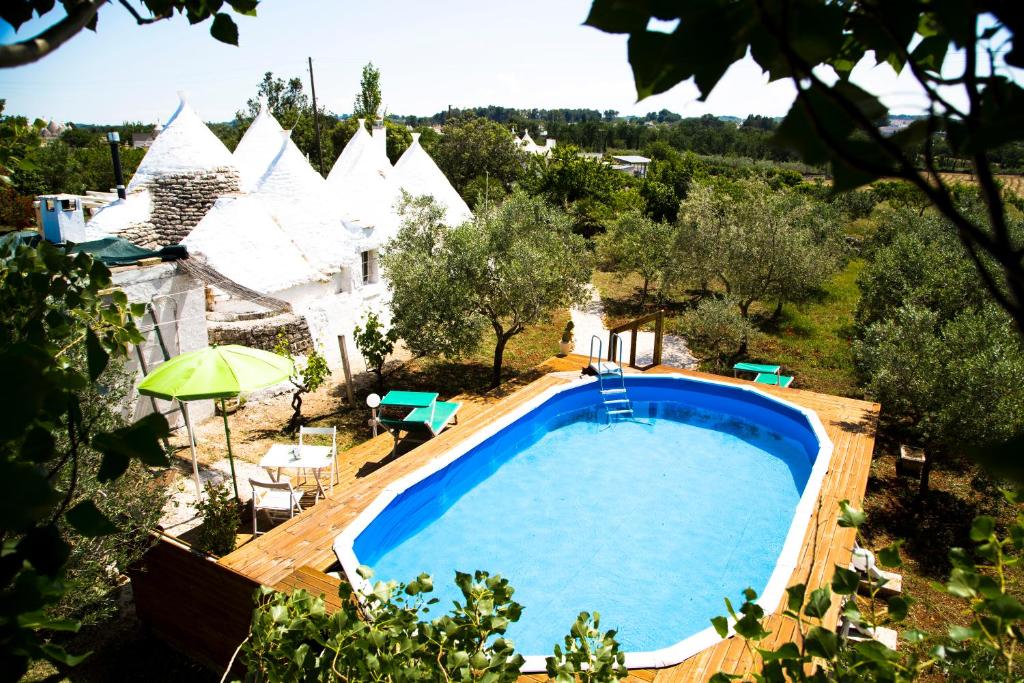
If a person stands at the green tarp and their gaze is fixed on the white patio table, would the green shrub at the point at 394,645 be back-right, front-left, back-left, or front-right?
front-right

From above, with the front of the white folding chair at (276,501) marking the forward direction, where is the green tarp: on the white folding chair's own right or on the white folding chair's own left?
on the white folding chair's own left

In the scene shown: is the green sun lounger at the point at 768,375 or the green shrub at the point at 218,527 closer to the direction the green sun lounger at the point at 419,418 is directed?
the green sun lounger

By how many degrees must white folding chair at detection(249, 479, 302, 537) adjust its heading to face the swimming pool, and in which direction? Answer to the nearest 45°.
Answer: approximately 45° to its right

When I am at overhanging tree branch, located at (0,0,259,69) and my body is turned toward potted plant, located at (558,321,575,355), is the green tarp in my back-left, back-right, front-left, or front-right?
front-left

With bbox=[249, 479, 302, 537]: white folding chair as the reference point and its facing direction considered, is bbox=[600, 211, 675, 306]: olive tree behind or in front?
in front

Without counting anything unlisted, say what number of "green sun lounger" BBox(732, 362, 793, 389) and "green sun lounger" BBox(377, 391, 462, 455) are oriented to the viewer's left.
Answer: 0

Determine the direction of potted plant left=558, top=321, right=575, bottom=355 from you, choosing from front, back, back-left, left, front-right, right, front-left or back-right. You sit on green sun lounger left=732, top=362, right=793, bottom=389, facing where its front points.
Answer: back

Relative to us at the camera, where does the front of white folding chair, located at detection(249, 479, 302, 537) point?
facing away from the viewer and to the right of the viewer

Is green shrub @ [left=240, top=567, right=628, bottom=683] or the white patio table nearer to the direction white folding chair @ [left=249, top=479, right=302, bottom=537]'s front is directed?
the white patio table

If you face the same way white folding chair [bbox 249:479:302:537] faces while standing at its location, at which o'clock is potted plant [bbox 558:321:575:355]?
The potted plant is roughly at 12 o'clock from the white folding chair.

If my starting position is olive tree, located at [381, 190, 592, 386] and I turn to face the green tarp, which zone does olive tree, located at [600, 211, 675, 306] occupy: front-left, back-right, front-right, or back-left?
back-right

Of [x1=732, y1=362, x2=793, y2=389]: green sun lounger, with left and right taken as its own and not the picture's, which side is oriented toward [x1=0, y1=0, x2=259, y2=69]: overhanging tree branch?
right

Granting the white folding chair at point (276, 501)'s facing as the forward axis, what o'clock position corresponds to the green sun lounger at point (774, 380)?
The green sun lounger is roughly at 1 o'clock from the white folding chair.

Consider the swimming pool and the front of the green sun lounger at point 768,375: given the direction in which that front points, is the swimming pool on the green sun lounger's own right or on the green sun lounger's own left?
on the green sun lounger's own right

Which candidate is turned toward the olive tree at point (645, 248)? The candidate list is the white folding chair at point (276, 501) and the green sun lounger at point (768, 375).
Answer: the white folding chair
